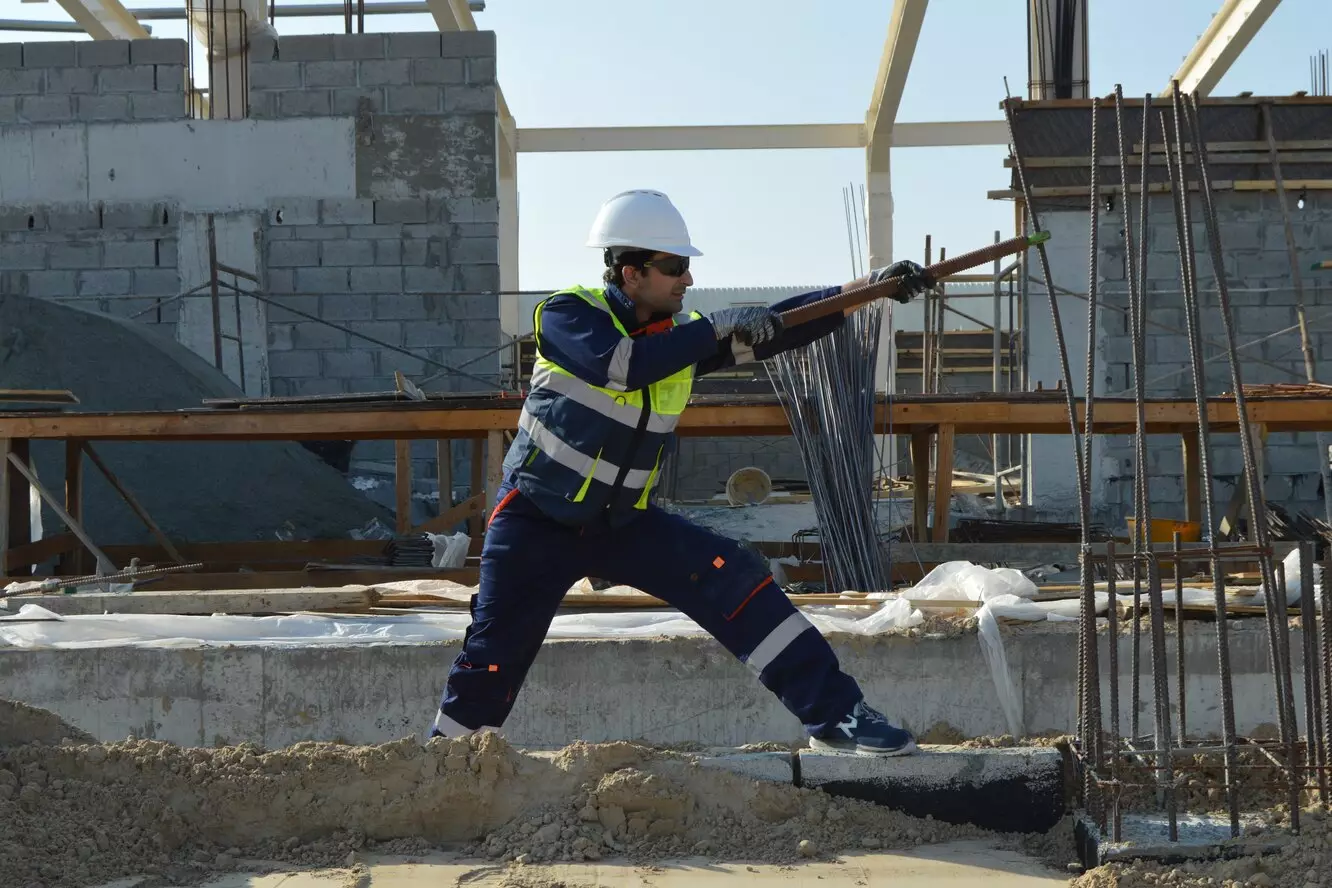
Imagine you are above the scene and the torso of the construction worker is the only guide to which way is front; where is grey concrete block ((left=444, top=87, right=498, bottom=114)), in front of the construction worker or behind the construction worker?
behind

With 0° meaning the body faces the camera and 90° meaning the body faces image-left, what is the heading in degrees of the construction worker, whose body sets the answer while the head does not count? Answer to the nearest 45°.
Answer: approximately 315°

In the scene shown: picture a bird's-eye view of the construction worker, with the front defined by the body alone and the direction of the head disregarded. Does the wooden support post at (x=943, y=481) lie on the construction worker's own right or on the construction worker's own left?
on the construction worker's own left

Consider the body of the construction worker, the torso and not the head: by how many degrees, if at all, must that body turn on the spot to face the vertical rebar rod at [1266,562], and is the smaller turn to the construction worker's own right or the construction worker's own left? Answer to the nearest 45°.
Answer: approximately 45° to the construction worker's own left

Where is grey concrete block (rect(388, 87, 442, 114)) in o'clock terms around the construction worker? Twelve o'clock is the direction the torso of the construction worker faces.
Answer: The grey concrete block is roughly at 7 o'clock from the construction worker.

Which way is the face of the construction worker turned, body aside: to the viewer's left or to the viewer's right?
to the viewer's right

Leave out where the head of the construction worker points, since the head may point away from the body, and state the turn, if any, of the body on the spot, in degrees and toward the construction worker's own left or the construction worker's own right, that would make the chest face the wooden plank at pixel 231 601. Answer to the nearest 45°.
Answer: approximately 180°

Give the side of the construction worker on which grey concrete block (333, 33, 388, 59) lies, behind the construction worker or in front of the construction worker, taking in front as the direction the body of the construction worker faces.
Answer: behind

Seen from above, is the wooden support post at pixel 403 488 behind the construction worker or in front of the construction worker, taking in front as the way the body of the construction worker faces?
behind

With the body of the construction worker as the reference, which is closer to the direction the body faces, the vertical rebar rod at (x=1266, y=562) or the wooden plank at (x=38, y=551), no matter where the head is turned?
the vertical rebar rod

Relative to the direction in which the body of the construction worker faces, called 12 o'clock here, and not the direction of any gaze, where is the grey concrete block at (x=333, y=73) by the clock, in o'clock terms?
The grey concrete block is roughly at 7 o'clock from the construction worker.

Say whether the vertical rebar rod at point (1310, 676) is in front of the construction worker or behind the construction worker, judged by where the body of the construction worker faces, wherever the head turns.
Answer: in front

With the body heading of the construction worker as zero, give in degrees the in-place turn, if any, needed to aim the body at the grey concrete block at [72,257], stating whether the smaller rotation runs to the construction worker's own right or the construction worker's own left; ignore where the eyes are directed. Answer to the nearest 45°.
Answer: approximately 180°
